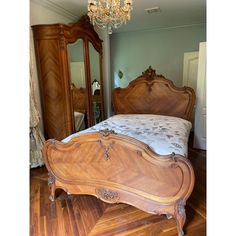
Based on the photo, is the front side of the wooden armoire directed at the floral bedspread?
yes

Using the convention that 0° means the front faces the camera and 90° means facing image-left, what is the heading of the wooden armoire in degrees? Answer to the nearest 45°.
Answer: approximately 315°

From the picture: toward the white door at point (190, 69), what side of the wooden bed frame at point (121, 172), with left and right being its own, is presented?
back

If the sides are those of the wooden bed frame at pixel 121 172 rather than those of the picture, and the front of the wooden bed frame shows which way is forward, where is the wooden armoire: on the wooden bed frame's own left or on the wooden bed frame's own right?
on the wooden bed frame's own right

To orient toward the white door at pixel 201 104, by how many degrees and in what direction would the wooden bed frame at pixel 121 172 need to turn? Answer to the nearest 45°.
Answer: approximately 180°

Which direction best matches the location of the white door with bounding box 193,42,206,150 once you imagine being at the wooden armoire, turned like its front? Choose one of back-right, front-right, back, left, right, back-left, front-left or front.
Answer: front-left

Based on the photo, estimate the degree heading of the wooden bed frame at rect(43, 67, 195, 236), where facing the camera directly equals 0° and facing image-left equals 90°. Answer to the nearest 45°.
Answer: approximately 45°

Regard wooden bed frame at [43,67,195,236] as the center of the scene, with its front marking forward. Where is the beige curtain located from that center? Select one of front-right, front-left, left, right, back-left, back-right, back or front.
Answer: right

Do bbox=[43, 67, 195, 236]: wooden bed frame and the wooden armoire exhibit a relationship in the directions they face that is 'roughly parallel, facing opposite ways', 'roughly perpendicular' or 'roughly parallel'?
roughly perpendicular

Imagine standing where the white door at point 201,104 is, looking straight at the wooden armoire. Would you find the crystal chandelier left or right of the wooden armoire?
left

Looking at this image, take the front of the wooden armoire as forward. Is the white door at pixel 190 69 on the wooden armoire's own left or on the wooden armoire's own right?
on the wooden armoire's own left

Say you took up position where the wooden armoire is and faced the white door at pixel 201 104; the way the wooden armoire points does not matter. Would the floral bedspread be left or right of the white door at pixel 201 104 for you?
right

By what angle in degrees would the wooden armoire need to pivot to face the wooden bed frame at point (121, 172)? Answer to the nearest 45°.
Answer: approximately 45° to its right
